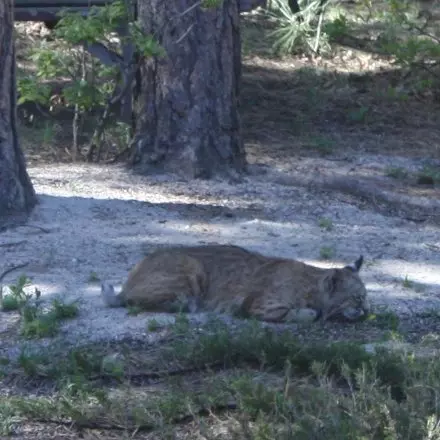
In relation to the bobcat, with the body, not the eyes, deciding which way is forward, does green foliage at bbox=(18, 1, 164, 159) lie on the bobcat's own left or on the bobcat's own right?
on the bobcat's own left

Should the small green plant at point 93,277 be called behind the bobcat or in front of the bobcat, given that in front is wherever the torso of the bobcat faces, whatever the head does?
behind

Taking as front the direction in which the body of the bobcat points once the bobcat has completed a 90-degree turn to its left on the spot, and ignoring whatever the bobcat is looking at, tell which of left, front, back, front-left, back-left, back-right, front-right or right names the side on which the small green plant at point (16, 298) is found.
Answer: left

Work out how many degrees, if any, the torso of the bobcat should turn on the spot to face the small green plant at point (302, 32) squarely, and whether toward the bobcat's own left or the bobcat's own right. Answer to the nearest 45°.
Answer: approximately 90° to the bobcat's own left

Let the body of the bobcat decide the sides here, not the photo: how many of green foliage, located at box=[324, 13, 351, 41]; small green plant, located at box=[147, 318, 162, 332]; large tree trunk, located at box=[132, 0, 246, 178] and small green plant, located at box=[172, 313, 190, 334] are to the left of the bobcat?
2

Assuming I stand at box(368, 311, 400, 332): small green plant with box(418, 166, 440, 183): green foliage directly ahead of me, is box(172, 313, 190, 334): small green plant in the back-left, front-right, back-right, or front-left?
back-left

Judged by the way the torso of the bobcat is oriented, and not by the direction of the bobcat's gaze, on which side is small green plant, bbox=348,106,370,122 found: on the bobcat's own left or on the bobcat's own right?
on the bobcat's own left

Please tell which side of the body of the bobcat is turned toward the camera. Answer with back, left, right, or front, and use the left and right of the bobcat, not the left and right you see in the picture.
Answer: right

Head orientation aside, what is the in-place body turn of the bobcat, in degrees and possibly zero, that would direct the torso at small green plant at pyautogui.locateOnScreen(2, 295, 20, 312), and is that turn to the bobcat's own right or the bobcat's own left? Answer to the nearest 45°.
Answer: approximately 180°

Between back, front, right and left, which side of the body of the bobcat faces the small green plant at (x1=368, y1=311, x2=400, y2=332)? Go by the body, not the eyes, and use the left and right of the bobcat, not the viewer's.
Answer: front

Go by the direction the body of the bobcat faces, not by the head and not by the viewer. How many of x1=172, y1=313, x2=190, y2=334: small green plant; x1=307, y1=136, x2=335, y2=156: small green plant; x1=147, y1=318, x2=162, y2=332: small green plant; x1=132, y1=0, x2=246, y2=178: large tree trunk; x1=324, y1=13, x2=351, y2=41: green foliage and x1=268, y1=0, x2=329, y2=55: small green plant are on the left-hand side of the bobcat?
4

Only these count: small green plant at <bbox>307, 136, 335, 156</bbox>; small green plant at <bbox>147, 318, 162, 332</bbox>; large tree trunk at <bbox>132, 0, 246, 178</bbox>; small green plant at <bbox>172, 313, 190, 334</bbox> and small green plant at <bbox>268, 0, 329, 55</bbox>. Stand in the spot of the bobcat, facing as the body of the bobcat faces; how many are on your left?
3

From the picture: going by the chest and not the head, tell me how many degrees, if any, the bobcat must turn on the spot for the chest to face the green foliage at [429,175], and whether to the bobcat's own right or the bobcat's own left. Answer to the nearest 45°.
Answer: approximately 45° to the bobcat's own left
